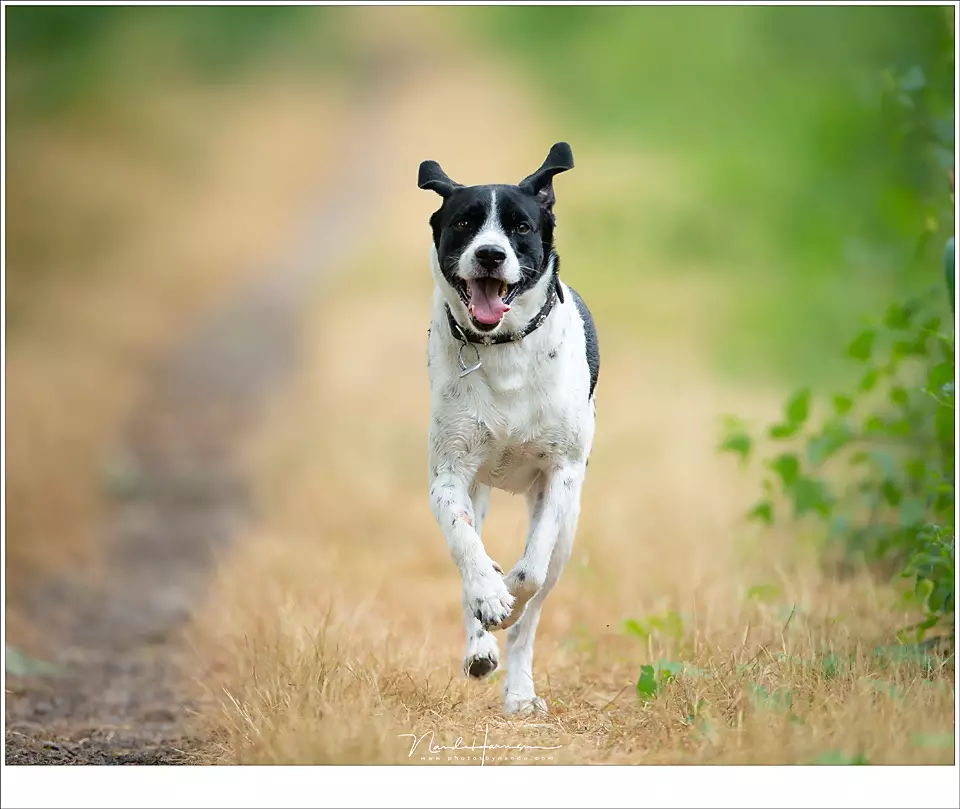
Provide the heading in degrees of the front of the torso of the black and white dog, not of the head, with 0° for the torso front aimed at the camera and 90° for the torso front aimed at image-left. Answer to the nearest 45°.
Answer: approximately 0°

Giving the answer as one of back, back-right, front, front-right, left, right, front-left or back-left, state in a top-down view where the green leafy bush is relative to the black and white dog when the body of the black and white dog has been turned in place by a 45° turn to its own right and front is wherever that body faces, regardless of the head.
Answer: back
